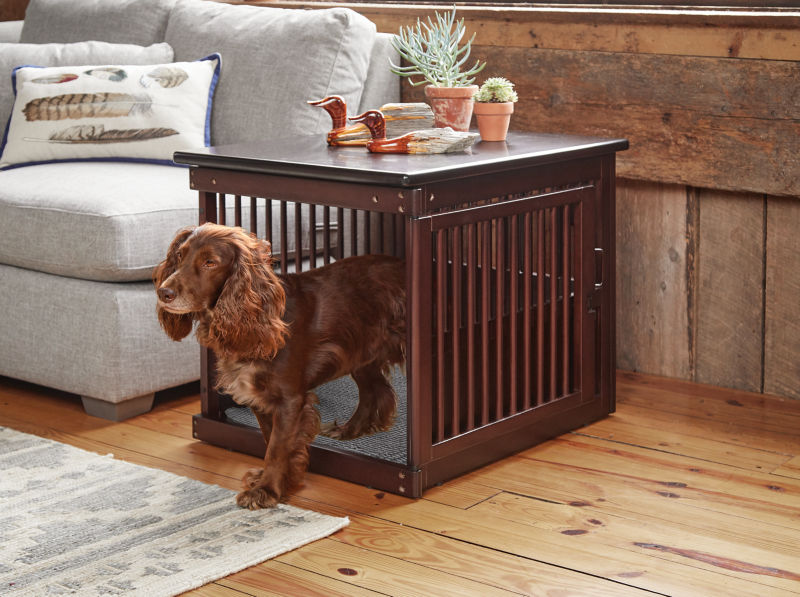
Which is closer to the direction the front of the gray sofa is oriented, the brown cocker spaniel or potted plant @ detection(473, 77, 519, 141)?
the brown cocker spaniel

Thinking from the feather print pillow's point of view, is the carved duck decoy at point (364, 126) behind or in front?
in front

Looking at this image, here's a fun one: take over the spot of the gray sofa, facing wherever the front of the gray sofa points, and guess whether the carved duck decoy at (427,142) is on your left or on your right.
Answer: on your left

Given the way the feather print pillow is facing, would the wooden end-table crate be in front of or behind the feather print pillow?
in front

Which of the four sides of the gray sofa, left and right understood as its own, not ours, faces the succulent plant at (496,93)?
left

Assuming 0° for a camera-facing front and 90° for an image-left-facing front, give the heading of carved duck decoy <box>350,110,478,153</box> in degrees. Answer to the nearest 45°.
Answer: approximately 90°

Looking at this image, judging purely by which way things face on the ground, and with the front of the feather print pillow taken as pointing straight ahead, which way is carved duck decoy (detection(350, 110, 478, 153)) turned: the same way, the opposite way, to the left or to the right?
to the right

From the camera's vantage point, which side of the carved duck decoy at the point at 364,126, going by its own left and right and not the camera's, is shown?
left
